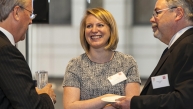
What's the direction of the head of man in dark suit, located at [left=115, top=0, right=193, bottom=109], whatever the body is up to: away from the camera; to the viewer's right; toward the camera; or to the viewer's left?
to the viewer's left

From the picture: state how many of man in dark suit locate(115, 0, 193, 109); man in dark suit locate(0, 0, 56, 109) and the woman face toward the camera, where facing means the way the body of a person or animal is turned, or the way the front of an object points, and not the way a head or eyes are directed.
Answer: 1

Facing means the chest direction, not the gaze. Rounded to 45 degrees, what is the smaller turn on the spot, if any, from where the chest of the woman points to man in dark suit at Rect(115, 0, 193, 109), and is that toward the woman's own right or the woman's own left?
approximately 45° to the woman's own left

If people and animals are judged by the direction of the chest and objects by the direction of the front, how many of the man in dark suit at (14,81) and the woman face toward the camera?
1

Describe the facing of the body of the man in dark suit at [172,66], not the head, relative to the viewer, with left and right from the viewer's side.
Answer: facing to the left of the viewer

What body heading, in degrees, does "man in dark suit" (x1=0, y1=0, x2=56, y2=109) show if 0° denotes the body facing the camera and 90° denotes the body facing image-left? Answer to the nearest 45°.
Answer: approximately 270°

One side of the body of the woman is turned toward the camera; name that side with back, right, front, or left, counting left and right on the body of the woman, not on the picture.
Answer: front

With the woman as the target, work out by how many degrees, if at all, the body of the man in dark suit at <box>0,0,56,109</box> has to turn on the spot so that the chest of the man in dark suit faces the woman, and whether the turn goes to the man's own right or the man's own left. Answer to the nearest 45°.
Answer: approximately 45° to the man's own left

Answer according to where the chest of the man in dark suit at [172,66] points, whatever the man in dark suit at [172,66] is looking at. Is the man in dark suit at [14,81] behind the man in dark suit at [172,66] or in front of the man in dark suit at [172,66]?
in front

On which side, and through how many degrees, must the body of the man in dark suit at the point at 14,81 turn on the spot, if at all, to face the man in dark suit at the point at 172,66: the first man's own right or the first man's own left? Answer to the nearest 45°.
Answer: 0° — they already face them

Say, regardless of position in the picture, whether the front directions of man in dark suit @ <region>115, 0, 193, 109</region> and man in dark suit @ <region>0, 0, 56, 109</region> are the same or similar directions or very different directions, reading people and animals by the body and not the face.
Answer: very different directions

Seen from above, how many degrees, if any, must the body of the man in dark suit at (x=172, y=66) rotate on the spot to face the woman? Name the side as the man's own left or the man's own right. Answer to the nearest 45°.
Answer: approximately 45° to the man's own right

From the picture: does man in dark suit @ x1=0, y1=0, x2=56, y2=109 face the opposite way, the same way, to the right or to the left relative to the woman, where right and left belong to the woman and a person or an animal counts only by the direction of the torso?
to the left
